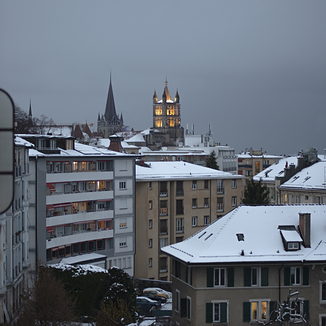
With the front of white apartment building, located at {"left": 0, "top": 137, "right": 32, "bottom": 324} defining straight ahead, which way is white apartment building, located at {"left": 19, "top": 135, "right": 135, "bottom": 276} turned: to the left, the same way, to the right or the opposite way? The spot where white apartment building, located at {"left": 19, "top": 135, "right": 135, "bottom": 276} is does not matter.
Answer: to the right

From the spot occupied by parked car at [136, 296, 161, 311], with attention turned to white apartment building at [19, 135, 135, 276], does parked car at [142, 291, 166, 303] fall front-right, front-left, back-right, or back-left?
front-right

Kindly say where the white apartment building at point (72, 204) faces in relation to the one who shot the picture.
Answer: facing the viewer

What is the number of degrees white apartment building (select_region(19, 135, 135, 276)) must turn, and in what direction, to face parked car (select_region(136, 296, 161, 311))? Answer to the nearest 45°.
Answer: approximately 45° to its left

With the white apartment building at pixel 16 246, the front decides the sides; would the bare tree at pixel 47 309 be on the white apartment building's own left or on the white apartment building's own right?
on the white apartment building's own right

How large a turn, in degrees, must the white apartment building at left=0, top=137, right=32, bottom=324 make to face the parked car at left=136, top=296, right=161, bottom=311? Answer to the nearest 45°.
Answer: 0° — it already faces it

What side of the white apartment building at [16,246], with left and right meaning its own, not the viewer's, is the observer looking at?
right

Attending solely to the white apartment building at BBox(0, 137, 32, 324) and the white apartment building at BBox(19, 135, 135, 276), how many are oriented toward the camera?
1

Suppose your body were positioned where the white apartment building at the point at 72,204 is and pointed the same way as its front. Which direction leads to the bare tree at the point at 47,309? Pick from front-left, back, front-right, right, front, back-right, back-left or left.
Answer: front

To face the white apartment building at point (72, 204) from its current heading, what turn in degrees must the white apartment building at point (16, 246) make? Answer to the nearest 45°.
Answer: approximately 45° to its left

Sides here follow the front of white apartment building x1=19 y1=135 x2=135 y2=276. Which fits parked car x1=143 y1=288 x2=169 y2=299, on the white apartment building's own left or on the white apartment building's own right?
on the white apartment building's own left

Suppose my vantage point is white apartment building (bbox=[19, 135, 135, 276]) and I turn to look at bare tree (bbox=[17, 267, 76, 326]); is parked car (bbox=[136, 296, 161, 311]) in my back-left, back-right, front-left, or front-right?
front-left
